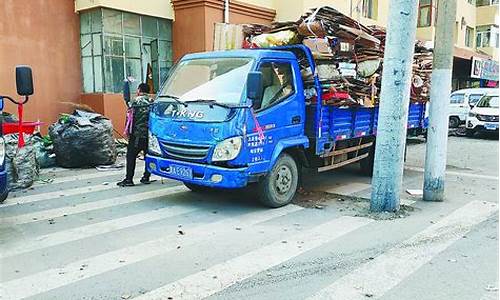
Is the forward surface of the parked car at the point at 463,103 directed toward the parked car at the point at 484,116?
no

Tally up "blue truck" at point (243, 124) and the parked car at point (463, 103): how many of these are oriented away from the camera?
0

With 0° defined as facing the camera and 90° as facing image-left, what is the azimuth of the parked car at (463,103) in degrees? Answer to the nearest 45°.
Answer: approximately 90°

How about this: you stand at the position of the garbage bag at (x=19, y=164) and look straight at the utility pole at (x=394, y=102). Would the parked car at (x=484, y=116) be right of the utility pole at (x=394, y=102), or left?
left

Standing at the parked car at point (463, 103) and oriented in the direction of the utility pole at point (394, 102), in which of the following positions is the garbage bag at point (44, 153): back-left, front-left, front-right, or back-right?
front-right

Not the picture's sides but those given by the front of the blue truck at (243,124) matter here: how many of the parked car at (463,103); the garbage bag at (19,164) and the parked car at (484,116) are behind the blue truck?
2

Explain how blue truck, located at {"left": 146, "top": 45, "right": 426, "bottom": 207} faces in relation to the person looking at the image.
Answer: facing the viewer and to the left of the viewer

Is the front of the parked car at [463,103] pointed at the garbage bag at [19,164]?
no

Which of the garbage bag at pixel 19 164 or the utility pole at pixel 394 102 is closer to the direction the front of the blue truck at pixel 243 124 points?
the garbage bag

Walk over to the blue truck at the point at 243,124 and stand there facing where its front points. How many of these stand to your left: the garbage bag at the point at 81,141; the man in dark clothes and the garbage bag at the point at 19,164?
0
